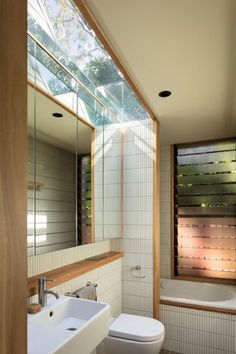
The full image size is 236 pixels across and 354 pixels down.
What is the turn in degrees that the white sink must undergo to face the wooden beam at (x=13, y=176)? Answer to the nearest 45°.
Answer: approximately 45° to its right

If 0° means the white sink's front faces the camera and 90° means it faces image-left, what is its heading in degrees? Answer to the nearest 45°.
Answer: approximately 315°

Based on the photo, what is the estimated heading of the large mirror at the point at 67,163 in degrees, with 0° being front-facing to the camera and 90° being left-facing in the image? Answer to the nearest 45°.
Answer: approximately 315°
